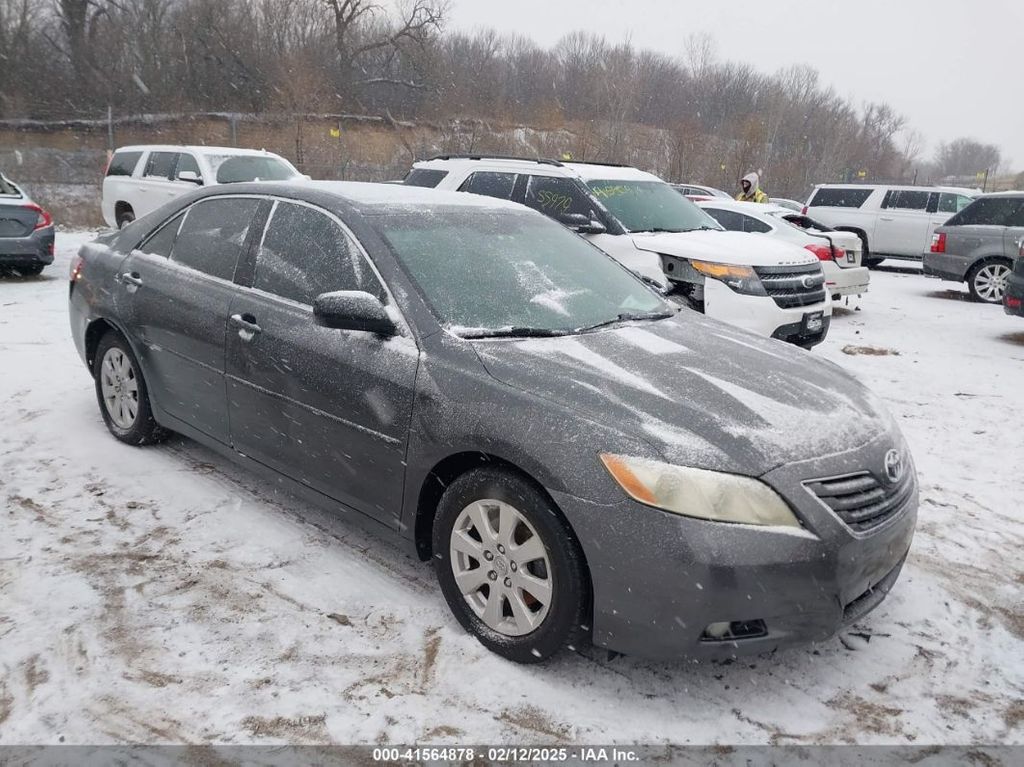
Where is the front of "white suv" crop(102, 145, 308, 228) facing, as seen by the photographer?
facing the viewer and to the right of the viewer

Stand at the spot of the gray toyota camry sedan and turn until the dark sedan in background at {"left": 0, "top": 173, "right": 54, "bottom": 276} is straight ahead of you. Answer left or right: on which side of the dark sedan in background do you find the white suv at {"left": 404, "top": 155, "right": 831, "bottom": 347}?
right

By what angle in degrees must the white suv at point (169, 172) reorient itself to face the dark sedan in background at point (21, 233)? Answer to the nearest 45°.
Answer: approximately 90° to its right

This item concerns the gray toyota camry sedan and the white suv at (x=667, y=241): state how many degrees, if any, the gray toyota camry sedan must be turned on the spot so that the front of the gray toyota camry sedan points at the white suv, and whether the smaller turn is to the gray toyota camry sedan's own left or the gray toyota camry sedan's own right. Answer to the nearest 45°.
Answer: approximately 135° to the gray toyota camry sedan's own left

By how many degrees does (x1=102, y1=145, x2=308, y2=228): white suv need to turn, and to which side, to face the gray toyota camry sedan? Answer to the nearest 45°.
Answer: approximately 45° to its right

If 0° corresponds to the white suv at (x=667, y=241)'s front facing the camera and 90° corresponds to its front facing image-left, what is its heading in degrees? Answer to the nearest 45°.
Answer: approximately 315°

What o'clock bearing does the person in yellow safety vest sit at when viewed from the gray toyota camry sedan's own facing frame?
The person in yellow safety vest is roughly at 8 o'clock from the gray toyota camry sedan.

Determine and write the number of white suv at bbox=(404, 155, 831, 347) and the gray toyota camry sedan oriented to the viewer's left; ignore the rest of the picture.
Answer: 0

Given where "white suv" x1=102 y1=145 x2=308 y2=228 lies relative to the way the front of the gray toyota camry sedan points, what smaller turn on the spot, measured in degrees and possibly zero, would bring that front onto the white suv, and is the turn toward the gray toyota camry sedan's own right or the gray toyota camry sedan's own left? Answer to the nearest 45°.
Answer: approximately 180°

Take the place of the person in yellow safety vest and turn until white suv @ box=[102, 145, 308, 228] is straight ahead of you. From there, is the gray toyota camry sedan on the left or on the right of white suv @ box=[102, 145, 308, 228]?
left

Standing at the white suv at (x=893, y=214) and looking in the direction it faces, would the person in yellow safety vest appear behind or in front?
behind

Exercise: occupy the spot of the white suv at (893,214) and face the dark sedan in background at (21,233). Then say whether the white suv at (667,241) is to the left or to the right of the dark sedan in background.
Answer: left

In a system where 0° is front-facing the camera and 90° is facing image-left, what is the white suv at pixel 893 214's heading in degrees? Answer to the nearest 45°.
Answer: approximately 270°

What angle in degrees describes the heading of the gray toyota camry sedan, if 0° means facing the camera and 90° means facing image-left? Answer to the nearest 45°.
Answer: approximately 315°
